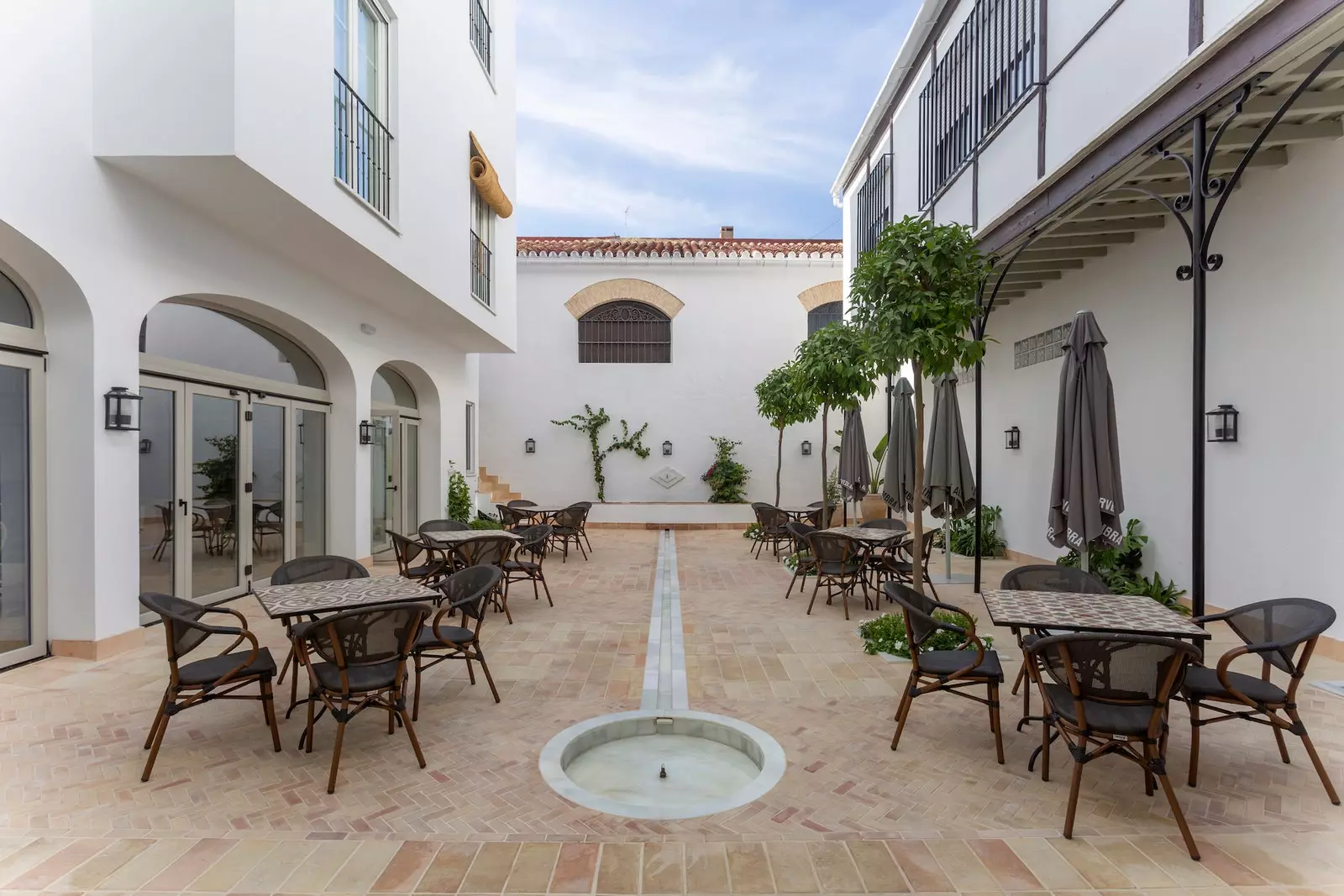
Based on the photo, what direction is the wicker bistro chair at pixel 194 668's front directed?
to the viewer's right

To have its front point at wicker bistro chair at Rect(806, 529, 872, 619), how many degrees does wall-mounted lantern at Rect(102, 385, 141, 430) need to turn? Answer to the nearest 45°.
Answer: approximately 45° to its left

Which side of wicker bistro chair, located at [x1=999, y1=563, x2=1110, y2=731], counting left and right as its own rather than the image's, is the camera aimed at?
front

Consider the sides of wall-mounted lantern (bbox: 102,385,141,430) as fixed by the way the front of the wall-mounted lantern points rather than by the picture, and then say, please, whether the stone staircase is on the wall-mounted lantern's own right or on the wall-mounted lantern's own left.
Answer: on the wall-mounted lantern's own left

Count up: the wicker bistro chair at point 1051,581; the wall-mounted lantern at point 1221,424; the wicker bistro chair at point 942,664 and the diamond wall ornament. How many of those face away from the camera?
0

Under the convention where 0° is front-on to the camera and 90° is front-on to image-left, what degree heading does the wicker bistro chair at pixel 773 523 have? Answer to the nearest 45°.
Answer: approximately 225°

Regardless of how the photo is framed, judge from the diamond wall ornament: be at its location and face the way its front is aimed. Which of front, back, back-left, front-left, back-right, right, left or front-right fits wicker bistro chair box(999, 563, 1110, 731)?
front

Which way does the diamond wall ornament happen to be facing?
toward the camera

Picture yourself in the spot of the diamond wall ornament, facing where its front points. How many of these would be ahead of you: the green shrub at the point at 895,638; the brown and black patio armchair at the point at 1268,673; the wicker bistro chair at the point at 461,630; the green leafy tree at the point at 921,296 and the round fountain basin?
5

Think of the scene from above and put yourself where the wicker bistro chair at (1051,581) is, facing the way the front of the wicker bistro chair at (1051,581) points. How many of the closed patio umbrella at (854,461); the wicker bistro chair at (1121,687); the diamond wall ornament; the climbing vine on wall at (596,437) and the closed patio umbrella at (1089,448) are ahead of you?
1

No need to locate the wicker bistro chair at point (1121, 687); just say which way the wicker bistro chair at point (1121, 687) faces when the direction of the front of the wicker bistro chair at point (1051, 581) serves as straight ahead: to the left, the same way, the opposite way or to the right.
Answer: the opposite way

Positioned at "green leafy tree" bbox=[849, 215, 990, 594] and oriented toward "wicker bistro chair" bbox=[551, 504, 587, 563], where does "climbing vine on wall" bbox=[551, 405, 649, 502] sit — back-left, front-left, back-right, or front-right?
front-right

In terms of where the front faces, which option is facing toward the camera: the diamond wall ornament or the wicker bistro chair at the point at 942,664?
the diamond wall ornament

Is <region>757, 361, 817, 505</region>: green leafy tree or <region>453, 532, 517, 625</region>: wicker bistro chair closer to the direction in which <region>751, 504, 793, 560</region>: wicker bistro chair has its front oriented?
the green leafy tree

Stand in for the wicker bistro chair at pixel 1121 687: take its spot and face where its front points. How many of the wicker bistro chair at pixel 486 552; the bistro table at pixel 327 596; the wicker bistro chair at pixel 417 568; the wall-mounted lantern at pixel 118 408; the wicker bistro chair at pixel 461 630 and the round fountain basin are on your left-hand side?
6

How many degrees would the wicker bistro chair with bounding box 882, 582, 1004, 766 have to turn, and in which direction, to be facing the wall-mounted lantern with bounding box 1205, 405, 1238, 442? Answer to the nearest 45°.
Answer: approximately 45° to its left

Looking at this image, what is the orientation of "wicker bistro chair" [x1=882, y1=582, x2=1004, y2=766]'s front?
to the viewer's right

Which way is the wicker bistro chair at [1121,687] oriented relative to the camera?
away from the camera

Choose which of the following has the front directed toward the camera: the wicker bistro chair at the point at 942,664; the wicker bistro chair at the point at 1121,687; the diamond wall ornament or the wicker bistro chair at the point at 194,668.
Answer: the diamond wall ornament
